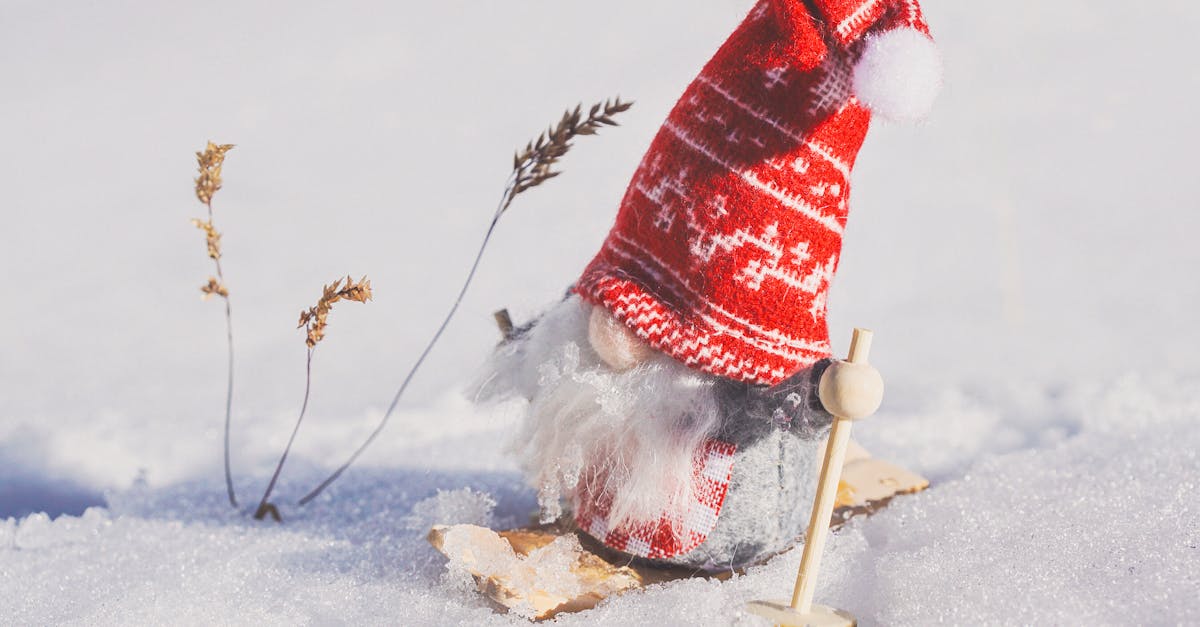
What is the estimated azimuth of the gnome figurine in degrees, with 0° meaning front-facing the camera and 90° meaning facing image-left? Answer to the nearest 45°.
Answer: approximately 45°
